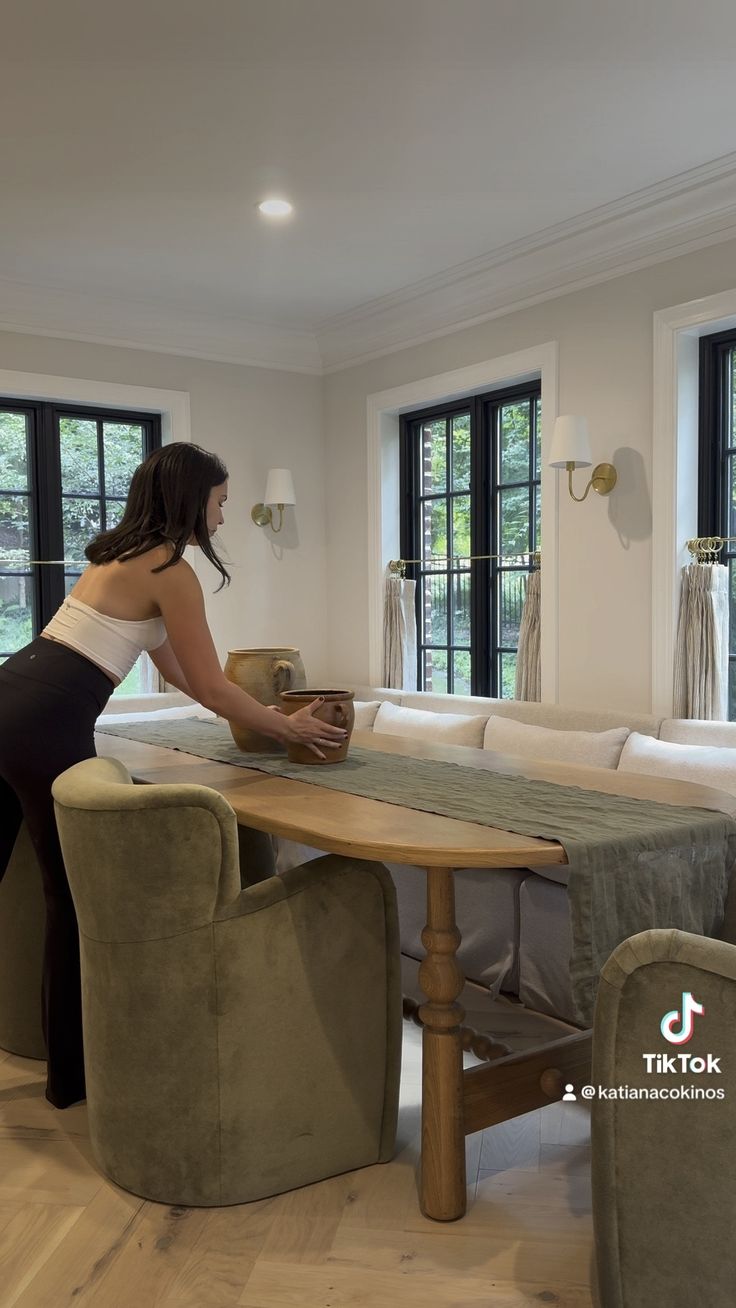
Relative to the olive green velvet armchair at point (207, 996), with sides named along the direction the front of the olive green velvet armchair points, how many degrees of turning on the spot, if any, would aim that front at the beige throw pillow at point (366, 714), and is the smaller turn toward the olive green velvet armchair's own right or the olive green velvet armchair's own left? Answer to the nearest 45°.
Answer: approximately 45° to the olive green velvet armchair's own left

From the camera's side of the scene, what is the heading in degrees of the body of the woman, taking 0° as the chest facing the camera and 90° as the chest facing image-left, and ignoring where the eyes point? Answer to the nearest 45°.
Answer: approximately 225°

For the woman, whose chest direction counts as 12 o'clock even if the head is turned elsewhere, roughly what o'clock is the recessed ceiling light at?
The recessed ceiling light is roughly at 11 o'clock from the woman.

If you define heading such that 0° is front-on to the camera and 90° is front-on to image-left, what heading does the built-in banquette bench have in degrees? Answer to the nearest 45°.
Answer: approximately 45°

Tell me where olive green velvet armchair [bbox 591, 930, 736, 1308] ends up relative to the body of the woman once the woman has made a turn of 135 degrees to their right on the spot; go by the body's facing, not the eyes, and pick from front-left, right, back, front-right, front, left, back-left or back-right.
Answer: front-left

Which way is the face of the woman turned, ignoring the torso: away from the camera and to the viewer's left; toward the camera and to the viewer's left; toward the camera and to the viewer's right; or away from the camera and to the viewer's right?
away from the camera and to the viewer's right

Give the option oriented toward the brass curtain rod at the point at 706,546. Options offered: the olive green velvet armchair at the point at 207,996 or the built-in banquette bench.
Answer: the olive green velvet armchair

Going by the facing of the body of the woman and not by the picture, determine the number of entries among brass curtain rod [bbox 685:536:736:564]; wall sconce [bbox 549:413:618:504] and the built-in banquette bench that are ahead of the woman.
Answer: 3
